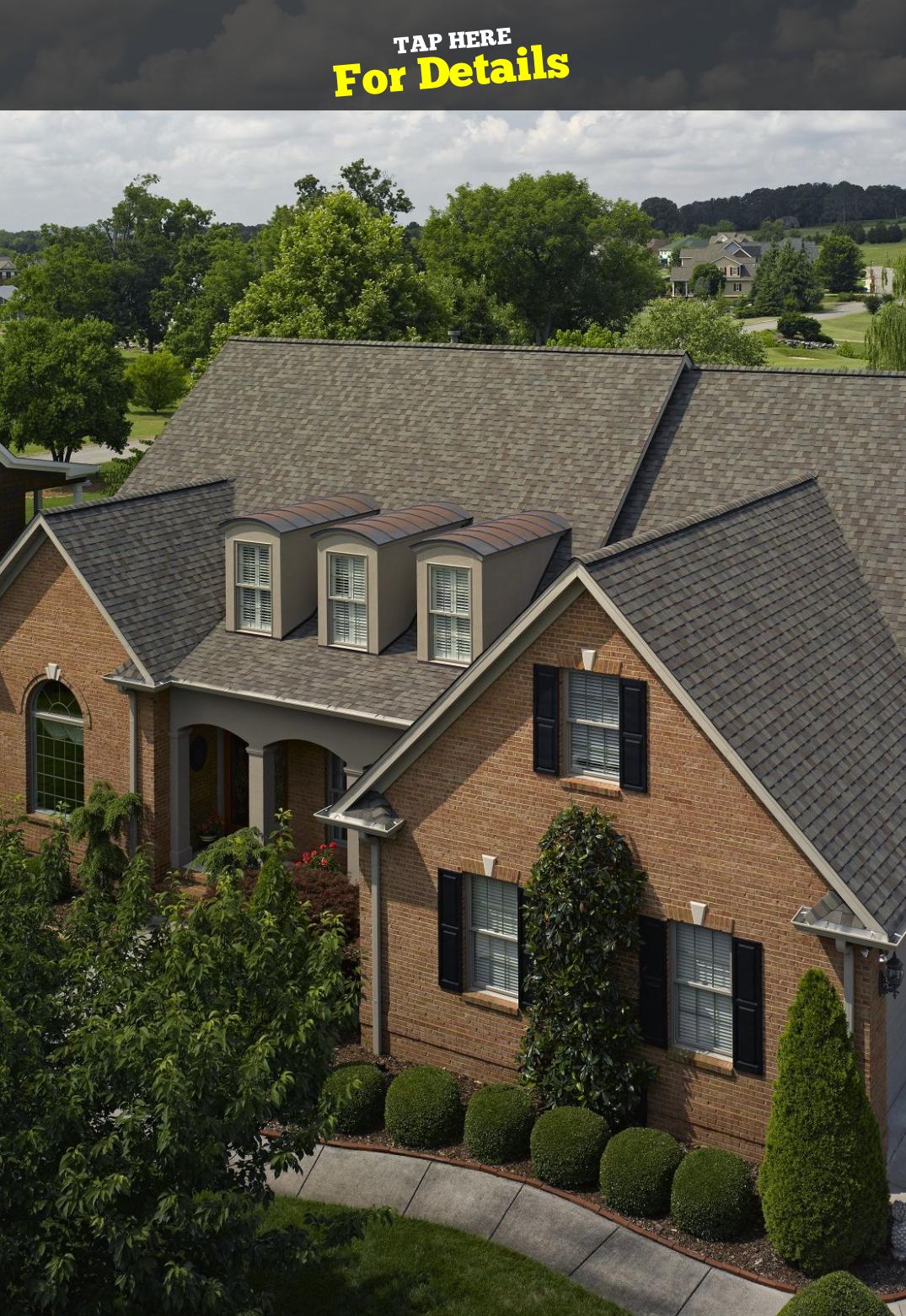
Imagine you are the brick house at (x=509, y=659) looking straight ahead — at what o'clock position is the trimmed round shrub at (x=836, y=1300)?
The trimmed round shrub is roughly at 10 o'clock from the brick house.

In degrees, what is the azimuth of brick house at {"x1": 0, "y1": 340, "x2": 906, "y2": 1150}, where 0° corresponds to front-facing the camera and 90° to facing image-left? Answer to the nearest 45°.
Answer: approximately 45°

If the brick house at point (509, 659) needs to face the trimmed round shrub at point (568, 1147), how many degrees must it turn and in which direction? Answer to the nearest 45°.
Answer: approximately 45° to its left
